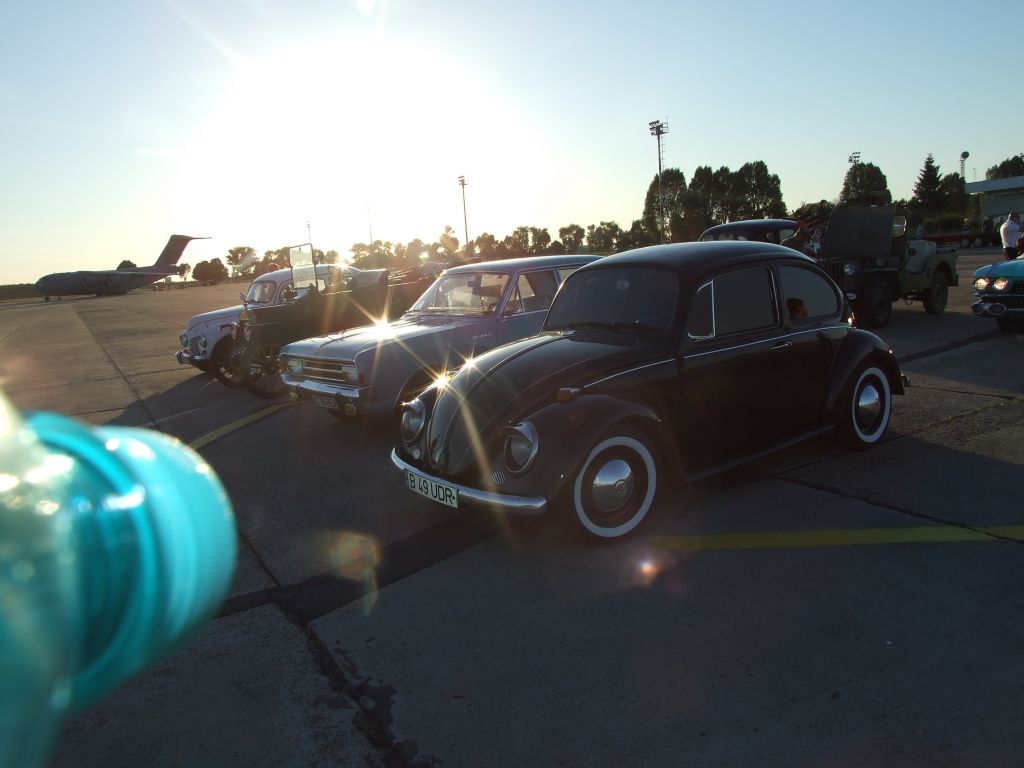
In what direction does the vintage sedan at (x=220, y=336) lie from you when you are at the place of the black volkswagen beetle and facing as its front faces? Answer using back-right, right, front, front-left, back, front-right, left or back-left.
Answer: right

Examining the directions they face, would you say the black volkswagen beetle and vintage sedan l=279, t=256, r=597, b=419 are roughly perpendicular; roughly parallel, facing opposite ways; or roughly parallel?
roughly parallel

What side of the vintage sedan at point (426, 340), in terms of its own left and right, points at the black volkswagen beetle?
left

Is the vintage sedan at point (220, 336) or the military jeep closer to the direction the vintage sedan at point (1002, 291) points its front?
the vintage sedan

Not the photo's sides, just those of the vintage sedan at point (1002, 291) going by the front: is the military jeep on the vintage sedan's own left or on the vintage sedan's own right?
on the vintage sedan's own right

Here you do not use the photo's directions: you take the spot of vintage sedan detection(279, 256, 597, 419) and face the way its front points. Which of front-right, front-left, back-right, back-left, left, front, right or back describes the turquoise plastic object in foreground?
front-left

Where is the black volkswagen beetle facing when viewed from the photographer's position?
facing the viewer and to the left of the viewer

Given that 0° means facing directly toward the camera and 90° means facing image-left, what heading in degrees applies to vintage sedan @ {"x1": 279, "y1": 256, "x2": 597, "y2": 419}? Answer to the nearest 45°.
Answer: approximately 45°

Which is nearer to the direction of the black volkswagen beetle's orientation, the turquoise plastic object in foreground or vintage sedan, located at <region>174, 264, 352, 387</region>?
the turquoise plastic object in foreground

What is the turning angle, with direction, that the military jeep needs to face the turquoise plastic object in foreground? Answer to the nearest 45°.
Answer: approximately 45° to its left

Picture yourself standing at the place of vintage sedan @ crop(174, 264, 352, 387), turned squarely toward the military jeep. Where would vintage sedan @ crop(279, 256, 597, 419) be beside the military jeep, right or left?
right

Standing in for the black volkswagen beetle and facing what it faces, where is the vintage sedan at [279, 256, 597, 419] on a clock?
The vintage sedan is roughly at 3 o'clock from the black volkswagen beetle.

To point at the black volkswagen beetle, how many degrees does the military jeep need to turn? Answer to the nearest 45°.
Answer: approximately 45° to its left

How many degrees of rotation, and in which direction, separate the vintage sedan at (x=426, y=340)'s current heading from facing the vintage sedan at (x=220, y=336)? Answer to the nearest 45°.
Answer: approximately 90° to its right
